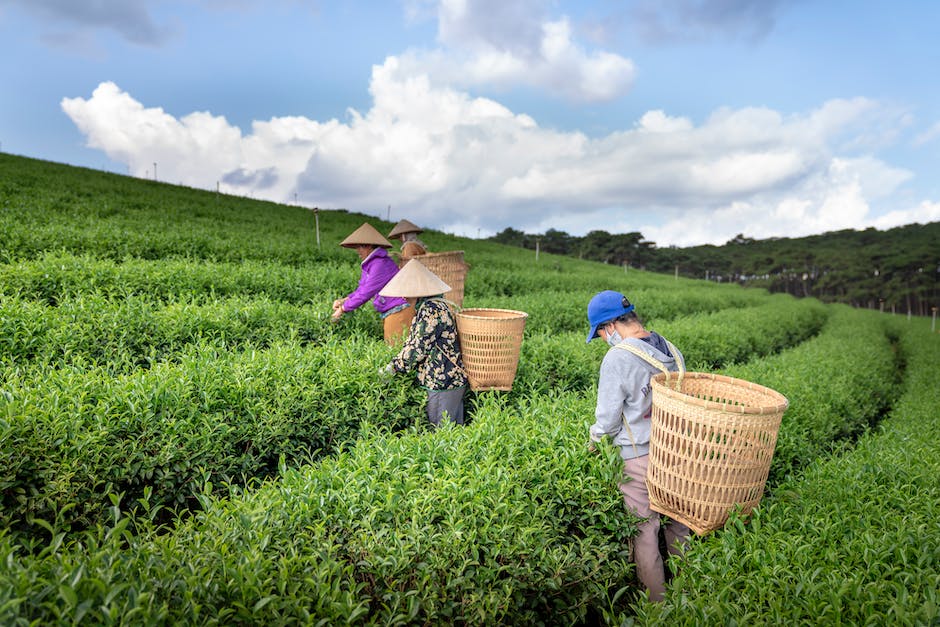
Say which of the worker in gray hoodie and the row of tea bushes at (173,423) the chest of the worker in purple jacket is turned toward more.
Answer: the row of tea bushes

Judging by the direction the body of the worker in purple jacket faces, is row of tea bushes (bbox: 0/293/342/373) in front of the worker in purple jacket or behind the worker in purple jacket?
in front

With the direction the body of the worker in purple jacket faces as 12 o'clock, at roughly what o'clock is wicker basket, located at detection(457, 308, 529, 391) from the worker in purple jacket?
The wicker basket is roughly at 8 o'clock from the worker in purple jacket.

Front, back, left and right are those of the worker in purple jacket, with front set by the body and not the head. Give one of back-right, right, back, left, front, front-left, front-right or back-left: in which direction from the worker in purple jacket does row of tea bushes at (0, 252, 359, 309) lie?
front-right

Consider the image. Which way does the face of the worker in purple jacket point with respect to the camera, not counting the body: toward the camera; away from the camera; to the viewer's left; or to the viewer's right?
to the viewer's left

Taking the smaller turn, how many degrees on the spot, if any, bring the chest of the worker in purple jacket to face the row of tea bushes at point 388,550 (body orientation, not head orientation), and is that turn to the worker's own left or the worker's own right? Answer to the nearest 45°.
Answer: approximately 90° to the worker's own left

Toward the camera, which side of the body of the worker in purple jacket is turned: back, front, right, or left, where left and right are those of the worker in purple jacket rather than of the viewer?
left

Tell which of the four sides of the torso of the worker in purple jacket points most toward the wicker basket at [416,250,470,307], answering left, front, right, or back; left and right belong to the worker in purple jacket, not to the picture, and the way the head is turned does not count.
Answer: back

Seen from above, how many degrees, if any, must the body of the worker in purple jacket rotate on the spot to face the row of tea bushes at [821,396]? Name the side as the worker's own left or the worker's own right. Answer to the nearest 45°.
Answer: approximately 180°

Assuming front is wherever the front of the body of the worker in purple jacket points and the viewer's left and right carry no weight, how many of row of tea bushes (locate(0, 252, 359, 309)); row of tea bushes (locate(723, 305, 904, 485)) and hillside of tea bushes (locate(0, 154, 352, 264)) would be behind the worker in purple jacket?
1

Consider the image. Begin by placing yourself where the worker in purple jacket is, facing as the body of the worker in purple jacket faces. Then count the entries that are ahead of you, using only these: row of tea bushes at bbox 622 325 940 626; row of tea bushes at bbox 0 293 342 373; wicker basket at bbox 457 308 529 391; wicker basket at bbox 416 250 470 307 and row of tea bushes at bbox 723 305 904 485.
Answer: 1
